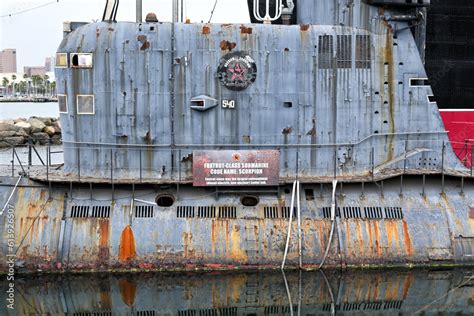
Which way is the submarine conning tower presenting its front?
to the viewer's left
